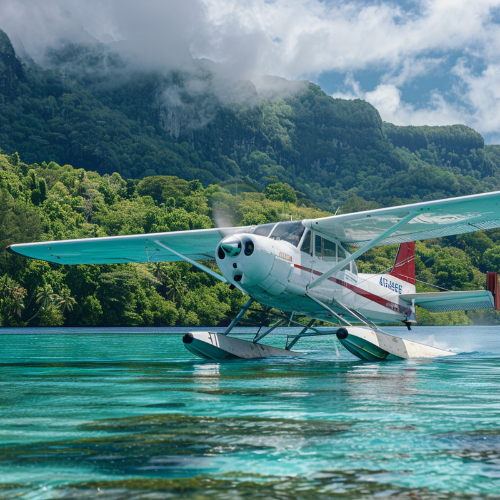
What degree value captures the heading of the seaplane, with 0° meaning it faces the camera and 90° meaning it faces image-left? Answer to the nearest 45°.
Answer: approximately 45°
